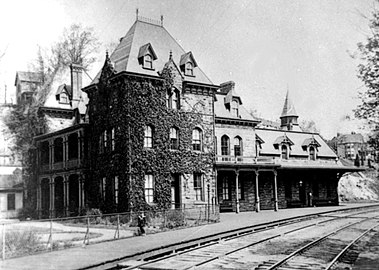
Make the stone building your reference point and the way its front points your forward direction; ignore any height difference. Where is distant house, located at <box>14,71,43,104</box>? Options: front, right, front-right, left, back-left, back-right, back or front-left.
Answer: back

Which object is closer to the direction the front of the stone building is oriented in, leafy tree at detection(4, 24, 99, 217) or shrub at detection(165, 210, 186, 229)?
the shrub

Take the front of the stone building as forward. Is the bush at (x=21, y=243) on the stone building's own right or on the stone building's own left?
on the stone building's own right

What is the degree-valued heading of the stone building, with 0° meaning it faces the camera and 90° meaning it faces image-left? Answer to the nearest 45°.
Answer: approximately 315°
